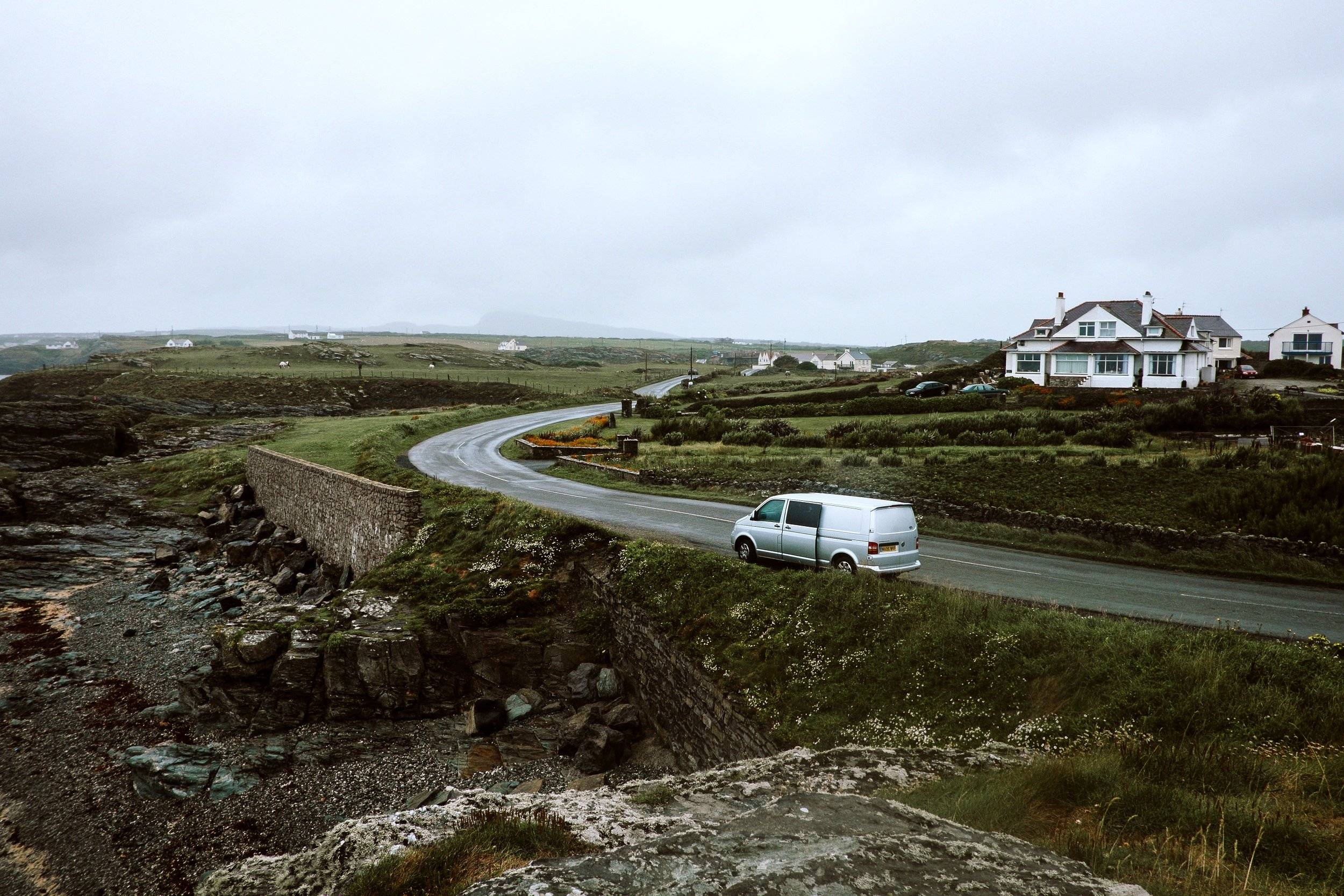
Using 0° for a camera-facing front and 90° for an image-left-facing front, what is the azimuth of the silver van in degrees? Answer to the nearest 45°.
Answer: approximately 135°

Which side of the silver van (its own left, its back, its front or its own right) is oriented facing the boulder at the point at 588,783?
left

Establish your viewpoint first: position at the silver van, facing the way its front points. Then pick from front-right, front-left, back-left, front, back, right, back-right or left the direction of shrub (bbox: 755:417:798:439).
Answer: front-right

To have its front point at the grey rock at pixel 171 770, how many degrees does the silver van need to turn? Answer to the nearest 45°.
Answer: approximately 45° to its left

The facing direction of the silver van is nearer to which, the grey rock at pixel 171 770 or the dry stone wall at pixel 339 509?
the dry stone wall

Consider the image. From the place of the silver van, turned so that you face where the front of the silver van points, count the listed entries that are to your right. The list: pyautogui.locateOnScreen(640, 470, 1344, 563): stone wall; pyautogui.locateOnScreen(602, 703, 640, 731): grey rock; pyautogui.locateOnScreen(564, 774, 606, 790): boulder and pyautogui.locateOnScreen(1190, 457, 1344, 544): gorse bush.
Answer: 2

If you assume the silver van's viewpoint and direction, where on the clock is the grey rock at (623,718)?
The grey rock is roughly at 10 o'clock from the silver van.

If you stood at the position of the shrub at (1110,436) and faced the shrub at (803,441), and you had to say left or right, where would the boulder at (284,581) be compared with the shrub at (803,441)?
left

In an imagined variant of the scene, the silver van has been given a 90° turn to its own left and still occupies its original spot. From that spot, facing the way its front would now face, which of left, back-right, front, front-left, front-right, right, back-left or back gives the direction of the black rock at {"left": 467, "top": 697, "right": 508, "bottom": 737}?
front-right

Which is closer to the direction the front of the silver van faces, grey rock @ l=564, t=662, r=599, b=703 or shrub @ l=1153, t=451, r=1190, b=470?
the grey rock

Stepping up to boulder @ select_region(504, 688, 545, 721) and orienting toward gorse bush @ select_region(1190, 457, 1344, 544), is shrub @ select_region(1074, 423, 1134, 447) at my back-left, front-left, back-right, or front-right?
front-left

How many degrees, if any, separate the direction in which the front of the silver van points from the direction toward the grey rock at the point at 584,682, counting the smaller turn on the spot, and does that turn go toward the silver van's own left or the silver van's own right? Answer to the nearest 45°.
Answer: approximately 45° to the silver van's own left

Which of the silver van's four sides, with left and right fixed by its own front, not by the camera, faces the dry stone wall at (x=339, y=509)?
front
